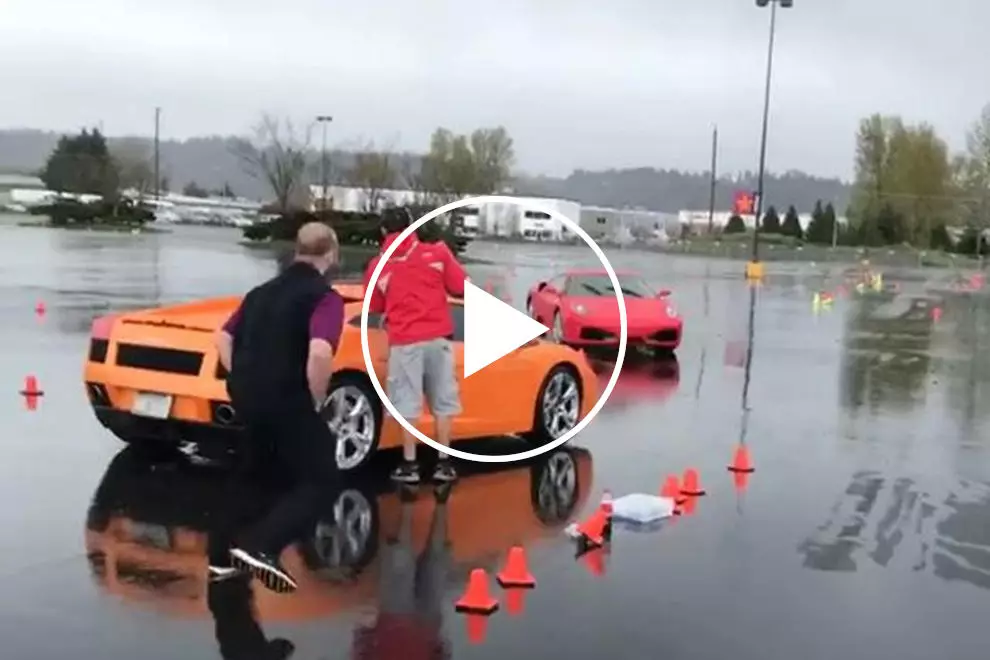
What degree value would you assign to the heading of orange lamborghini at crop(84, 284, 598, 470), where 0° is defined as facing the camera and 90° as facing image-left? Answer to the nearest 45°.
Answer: approximately 225°

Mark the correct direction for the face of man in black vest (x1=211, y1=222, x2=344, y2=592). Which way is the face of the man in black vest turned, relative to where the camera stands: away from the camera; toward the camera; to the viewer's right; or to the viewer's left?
away from the camera

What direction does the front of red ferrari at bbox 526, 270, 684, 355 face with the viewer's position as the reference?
facing the viewer and to the right of the viewer

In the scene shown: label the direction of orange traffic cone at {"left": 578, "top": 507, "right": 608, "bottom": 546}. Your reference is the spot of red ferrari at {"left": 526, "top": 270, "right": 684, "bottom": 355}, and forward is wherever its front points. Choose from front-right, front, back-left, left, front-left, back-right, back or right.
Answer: front-right

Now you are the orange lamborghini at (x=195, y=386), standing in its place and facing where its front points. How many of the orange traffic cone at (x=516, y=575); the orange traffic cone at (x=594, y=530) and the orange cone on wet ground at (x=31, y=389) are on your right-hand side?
2

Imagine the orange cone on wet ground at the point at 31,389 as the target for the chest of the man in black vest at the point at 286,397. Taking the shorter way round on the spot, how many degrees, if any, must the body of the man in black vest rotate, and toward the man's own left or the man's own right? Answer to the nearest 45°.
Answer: approximately 45° to the man's own left

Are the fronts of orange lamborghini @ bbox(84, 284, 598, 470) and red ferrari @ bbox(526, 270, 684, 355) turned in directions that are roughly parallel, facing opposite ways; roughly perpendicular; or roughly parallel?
roughly perpendicular

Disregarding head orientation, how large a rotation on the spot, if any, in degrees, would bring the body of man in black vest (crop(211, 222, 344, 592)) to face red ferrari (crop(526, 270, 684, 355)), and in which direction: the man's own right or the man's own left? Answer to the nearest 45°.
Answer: approximately 45° to the man's own left

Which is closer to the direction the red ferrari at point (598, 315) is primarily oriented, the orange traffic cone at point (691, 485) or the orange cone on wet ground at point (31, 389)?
the orange traffic cone

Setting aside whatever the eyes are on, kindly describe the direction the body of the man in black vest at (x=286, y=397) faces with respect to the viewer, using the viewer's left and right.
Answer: facing away from the viewer and to the right of the viewer
